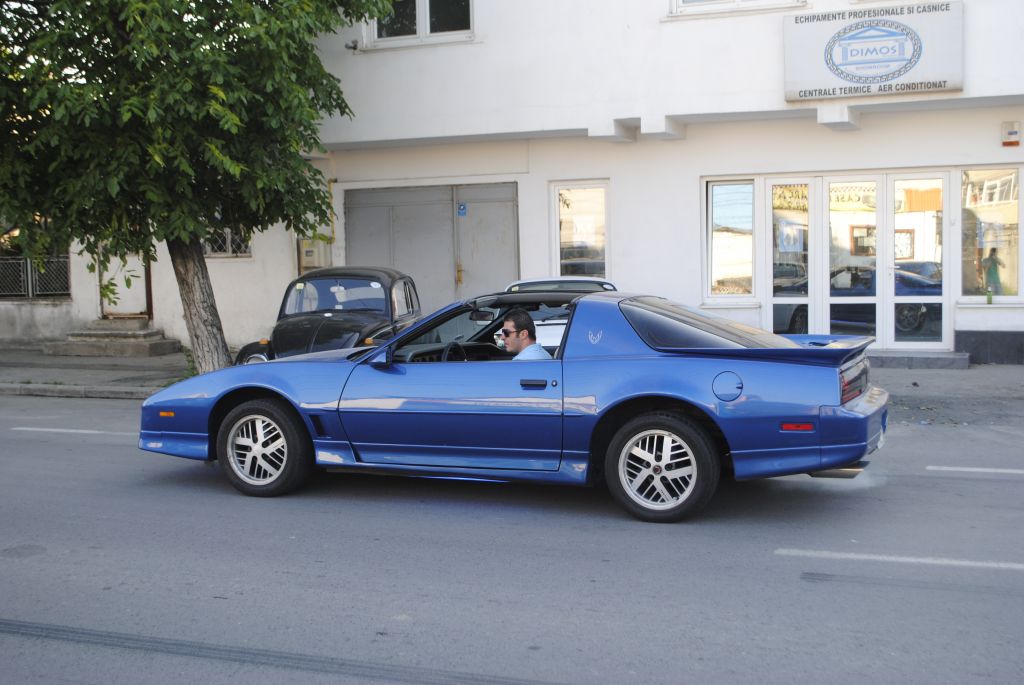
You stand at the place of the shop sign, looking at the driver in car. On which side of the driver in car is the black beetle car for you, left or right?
right

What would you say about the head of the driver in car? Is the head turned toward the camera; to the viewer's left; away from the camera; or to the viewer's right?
to the viewer's left

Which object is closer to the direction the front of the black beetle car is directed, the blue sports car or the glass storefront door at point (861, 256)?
the blue sports car

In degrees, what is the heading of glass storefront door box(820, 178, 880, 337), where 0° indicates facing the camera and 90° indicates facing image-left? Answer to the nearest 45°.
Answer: approximately 0°

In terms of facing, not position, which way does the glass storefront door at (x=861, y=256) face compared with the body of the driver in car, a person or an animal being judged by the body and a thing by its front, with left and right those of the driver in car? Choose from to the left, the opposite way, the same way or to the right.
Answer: to the left

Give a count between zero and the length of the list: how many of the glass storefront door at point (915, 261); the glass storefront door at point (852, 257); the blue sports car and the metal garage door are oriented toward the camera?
3

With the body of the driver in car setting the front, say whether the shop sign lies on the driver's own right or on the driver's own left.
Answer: on the driver's own right

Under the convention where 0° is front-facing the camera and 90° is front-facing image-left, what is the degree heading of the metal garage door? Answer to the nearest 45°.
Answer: approximately 0°

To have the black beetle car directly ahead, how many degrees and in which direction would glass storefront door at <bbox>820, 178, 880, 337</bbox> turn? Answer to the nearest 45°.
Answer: approximately 45° to its right

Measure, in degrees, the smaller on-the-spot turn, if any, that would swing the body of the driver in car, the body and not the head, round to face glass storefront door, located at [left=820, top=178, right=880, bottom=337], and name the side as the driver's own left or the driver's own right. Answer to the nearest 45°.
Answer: approximately 135° to the driver's own right

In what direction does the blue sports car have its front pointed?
to the viewer's left

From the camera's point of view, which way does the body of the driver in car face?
to the viewer's left

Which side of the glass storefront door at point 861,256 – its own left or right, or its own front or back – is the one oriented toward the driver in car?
front
